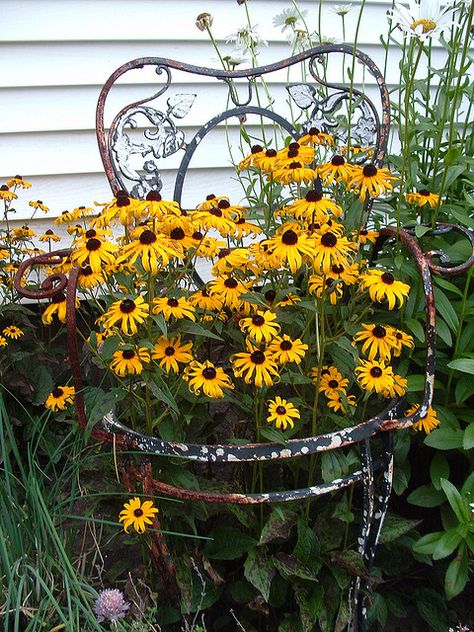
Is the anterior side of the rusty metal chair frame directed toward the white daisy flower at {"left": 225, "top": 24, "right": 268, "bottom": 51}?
no

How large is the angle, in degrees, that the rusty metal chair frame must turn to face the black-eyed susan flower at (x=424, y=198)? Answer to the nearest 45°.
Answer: approximately 135° to its left

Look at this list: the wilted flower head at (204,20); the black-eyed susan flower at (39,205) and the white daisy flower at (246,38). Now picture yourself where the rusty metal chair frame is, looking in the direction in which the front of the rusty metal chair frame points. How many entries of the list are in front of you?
0

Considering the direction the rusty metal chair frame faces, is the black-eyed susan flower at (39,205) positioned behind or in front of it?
behind

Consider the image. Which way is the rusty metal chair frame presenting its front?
toward the camera

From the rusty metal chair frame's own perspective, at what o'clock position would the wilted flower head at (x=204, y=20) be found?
The wilted flower head is roughly at 6 o'clock from the rusty metal chair frame.
